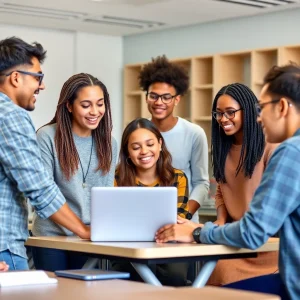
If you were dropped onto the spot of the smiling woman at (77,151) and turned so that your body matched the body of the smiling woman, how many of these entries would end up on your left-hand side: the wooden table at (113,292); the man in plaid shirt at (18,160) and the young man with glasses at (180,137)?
1

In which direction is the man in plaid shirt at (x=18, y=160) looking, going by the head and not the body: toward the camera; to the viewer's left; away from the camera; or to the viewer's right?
to the viewer's right

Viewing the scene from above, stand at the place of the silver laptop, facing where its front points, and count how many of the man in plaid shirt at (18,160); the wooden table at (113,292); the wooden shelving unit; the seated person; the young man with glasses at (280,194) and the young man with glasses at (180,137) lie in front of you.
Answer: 3

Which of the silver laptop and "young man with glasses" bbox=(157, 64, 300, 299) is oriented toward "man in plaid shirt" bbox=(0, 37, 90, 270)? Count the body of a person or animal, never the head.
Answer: the young man with glasses

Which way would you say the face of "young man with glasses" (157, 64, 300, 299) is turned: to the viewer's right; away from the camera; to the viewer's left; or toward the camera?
to the viewer's left

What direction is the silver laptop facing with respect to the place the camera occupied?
facing away from the viewer

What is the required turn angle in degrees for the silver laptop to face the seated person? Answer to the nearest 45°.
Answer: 0° — it already faces them

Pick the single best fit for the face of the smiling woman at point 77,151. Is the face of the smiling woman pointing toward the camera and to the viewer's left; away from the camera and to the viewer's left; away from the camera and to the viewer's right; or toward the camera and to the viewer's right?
toward the camera and to the viewer's right

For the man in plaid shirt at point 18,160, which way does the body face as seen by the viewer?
to the viewer's right

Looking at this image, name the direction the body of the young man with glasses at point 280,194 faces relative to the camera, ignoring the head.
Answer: to the viewer's left
